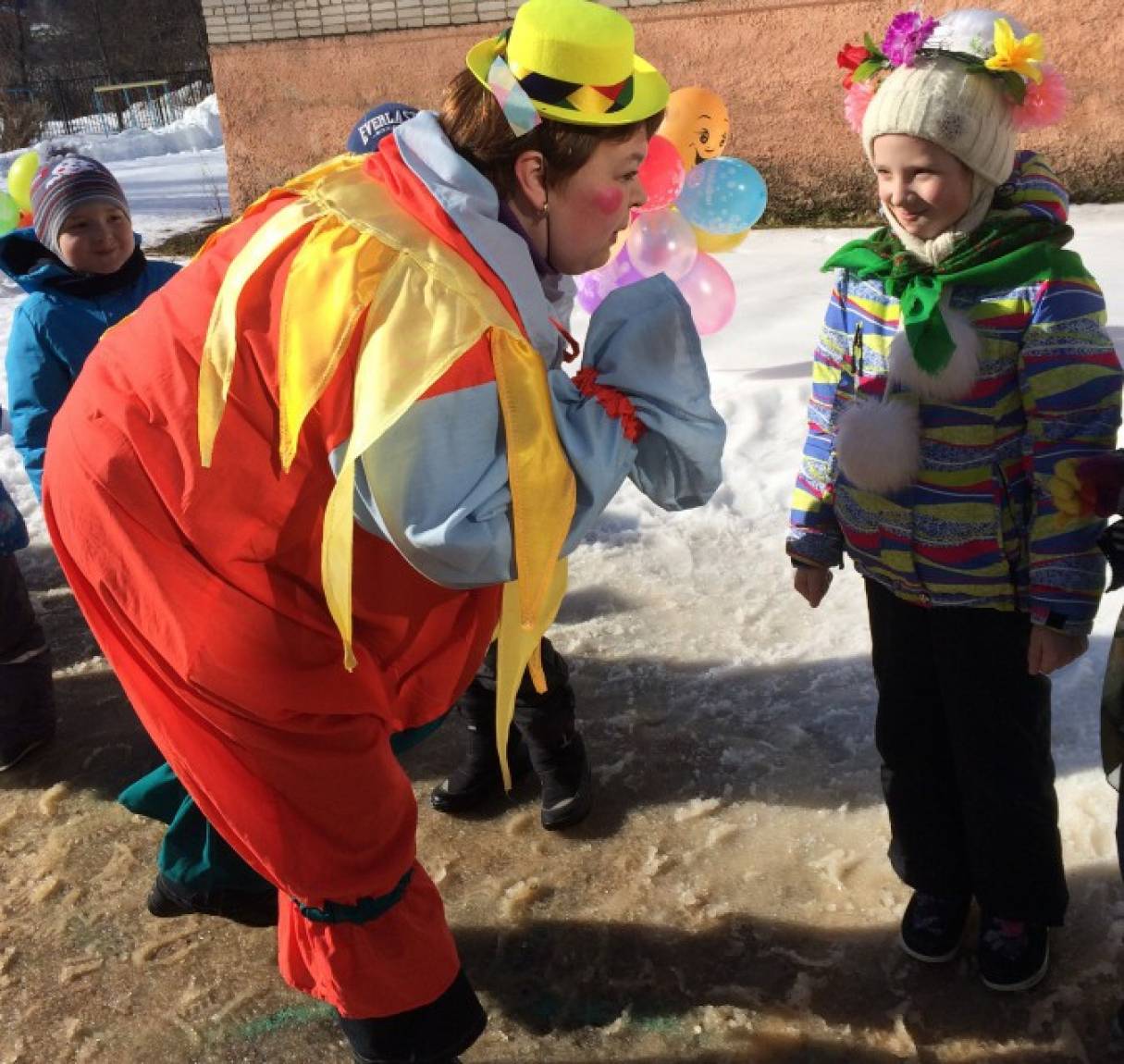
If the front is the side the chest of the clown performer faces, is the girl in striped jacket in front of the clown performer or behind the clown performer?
in front

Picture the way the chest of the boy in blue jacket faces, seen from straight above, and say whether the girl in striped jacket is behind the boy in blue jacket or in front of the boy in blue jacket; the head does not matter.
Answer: in front

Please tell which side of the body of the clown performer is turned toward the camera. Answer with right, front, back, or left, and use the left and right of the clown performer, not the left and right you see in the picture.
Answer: right

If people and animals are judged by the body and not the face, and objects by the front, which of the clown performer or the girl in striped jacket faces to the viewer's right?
the clown performer

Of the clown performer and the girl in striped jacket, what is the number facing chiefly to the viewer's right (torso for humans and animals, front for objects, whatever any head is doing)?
1

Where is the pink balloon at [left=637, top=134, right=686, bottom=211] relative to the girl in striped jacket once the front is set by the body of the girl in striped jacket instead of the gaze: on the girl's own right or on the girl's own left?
on the girl's own right

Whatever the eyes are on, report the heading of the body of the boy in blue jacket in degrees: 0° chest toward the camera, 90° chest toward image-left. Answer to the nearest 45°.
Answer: approximately 315°

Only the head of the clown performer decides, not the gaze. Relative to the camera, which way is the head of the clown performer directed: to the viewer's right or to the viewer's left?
to the viewer's right

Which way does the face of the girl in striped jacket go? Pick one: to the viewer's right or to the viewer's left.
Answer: to the viewer's left

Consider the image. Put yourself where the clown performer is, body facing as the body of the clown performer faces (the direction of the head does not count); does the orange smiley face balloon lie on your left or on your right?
on your left

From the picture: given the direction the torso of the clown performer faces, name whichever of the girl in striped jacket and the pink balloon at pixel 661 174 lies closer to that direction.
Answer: the girl in striped jacket

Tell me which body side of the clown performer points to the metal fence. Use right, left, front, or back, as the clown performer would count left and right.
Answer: left

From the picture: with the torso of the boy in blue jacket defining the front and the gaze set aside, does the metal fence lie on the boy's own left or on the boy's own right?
on the boy's own left

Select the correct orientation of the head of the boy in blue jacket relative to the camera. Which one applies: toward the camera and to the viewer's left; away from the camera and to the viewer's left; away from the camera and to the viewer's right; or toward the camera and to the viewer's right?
toward the camera and to the viewer's right
